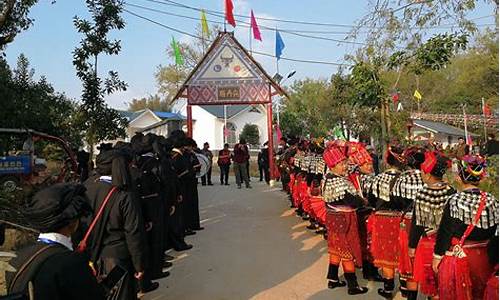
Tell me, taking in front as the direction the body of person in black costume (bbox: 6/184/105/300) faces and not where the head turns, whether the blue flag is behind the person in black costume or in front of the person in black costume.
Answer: in front

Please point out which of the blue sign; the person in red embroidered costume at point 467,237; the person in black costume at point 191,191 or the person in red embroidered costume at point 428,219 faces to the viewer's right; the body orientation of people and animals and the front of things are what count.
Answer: the person in black costume

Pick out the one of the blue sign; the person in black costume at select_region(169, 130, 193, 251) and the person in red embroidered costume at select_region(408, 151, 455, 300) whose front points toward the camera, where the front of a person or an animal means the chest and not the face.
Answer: the blue sign

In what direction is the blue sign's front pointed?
toward the camera

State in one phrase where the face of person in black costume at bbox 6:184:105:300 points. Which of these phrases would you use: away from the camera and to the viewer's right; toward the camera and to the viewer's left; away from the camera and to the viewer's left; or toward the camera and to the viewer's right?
away from the camera and to the viewer's right

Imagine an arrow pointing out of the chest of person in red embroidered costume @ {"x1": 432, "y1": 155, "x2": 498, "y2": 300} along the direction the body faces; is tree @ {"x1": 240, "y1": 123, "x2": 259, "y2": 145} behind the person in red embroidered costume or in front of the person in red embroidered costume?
in front

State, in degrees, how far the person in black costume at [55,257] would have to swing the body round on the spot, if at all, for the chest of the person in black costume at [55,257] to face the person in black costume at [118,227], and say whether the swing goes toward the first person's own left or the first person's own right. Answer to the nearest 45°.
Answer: approximately 45° to the first person's own left

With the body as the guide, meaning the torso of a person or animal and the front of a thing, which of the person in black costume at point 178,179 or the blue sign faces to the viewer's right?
the person in black costume

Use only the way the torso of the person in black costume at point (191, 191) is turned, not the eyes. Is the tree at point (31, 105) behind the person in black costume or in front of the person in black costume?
behind
